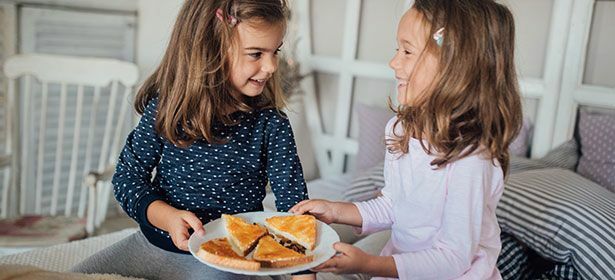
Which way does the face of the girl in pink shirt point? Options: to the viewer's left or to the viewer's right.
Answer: to the viewer's left

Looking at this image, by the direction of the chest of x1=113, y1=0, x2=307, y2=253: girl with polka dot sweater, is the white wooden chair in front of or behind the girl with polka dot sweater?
behind

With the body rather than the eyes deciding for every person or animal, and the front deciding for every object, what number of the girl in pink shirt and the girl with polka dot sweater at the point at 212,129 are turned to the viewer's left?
1

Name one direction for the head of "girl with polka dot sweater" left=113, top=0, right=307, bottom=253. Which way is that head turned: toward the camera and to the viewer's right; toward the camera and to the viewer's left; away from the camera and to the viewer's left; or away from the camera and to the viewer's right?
toward the camera and to the viewer's right

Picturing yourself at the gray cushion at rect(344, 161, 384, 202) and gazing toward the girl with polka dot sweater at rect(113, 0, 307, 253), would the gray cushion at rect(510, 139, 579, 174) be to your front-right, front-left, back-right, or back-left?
back-left

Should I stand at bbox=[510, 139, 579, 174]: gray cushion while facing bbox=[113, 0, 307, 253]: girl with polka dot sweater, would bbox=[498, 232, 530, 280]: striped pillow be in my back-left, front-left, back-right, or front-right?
front-left

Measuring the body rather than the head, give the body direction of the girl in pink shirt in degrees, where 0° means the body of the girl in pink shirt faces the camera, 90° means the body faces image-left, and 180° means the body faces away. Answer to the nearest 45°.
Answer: approximately 90°

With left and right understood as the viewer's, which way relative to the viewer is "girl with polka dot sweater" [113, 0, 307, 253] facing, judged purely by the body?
facing the viewer and to the right of the viewer

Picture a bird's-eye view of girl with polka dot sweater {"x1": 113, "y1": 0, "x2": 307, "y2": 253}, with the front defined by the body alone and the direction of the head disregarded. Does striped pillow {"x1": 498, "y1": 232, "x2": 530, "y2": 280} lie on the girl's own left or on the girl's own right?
on the girl's own left

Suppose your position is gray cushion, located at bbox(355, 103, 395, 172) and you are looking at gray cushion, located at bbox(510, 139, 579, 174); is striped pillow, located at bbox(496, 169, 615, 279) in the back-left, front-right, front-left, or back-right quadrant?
front-right

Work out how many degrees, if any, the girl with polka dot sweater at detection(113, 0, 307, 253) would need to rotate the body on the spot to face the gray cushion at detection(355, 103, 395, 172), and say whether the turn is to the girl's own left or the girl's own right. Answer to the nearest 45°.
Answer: approximately 90° to the girl's own left

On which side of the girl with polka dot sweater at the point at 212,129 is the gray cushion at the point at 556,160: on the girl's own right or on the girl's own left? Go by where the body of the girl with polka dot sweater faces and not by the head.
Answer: on the girl's own left

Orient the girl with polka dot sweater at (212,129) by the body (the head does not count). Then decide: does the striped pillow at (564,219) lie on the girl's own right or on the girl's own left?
on the girl's own left
